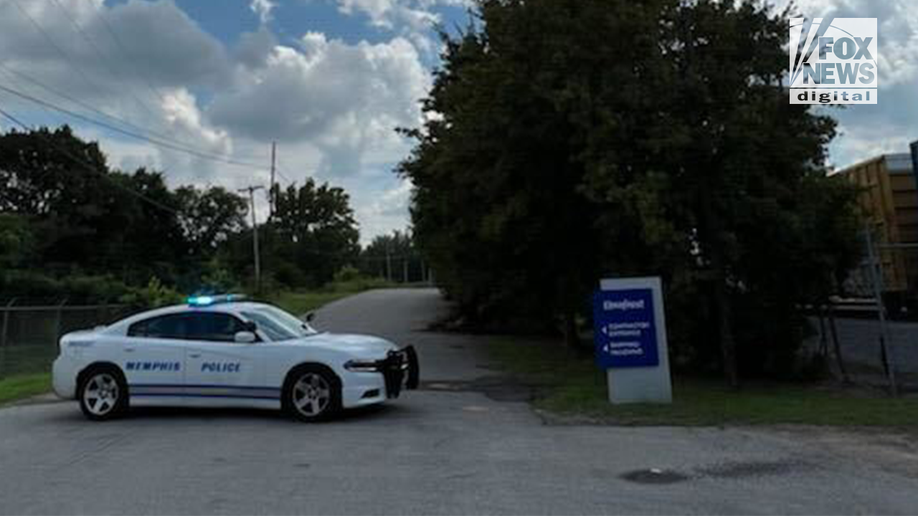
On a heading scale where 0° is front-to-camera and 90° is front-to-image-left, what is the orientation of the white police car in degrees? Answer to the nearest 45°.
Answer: approximately 315°

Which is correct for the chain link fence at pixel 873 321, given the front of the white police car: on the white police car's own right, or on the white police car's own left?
on the white police car's own left

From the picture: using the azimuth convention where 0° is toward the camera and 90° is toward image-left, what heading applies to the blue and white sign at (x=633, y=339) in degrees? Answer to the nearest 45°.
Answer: approximately 0°

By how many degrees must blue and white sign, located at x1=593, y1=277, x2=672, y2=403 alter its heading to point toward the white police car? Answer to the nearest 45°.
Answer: approximately 90° to its right

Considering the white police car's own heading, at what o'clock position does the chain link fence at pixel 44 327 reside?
The chain link fence is roughly at 7 o'clock from the white police car.

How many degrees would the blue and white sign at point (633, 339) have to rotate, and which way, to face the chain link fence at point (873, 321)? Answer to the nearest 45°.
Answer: approximately 135° to its left

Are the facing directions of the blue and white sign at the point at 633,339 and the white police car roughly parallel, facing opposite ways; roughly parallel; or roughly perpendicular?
roughly perpendicular
